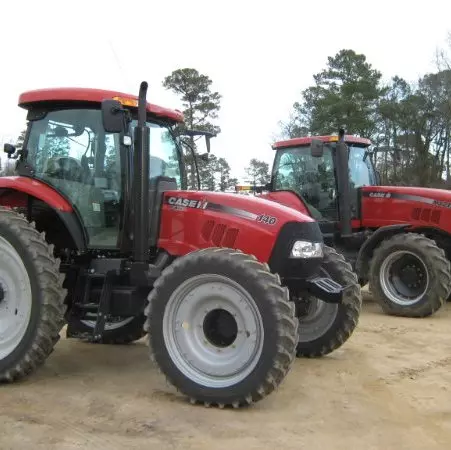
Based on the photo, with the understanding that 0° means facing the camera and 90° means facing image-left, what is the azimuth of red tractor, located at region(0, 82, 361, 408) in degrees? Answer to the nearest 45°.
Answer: approximately 315°

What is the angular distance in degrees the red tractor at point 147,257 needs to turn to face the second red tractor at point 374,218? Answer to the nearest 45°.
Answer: approximately 90° to its left

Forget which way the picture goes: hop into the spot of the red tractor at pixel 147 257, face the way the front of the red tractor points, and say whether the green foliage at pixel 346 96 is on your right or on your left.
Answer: on your left

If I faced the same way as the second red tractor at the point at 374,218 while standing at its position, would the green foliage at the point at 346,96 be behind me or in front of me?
behind

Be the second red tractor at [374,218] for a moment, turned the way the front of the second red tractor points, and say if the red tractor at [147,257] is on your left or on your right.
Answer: on your right

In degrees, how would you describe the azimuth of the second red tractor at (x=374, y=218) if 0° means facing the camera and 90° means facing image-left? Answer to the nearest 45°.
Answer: approximately 315°
